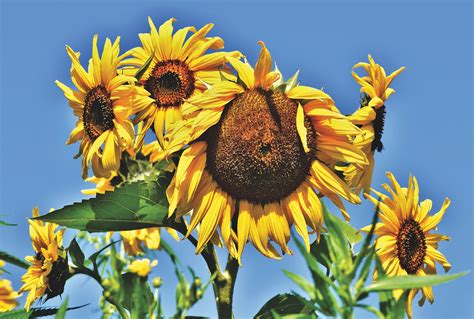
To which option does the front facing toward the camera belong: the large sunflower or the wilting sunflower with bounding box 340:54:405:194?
the large sunflower

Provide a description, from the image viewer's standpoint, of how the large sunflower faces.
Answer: facing the viewer

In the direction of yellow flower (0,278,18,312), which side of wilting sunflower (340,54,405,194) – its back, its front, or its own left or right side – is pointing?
back

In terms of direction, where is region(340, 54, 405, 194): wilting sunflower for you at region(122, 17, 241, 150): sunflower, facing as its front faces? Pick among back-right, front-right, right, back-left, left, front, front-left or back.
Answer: left

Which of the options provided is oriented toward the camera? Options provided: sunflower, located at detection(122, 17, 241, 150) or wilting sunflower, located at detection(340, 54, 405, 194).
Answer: the sunflower

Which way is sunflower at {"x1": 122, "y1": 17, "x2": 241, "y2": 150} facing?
toward the camera

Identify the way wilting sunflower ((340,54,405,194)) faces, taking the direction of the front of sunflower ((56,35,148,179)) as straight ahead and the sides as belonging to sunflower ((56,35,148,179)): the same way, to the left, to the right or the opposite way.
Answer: to the left

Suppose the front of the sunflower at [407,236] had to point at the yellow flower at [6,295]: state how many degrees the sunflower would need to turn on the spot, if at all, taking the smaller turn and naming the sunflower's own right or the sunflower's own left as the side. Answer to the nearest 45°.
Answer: approximately 135° to the sunflower's own right

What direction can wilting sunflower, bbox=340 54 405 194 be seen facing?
to the viewer's right

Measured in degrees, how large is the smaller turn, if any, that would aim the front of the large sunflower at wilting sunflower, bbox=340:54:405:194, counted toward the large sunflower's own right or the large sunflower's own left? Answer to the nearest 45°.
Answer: approximately 135° to the large sunflower's own left

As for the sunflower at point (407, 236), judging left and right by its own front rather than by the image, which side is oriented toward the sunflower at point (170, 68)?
right

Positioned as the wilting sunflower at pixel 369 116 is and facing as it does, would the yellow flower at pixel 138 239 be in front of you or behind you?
behind

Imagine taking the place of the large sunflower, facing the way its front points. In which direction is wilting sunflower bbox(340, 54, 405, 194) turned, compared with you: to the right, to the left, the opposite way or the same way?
to the left

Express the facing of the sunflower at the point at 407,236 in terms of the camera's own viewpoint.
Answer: facing the viewer and to the right of the viewer
